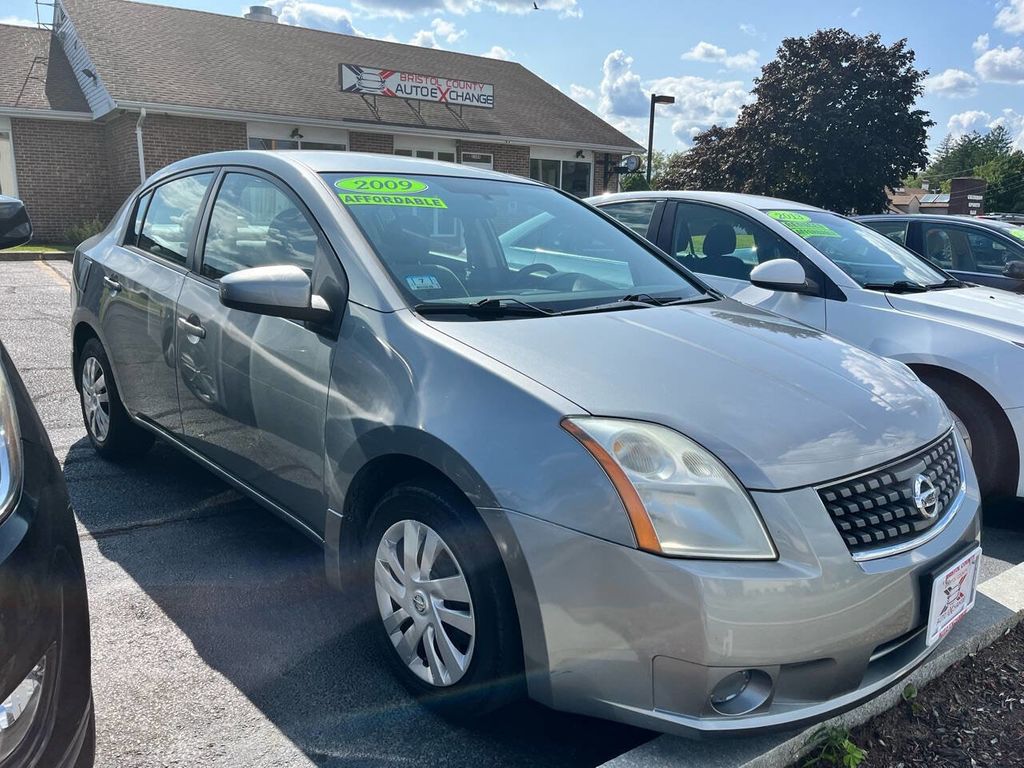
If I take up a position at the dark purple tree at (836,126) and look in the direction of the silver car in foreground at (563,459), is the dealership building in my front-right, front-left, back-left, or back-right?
front-right

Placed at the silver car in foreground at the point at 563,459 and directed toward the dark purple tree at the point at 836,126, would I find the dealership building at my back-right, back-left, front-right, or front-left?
front-left

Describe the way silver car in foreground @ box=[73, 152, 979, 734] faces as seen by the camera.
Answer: facing the viewer and to the right of the viewer

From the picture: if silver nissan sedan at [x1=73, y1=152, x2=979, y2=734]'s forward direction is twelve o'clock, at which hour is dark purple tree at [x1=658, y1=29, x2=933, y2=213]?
The dark purple tree is roughly at 8 o'clock from the silver nissan sedan.

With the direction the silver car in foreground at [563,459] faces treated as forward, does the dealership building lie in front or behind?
behind
